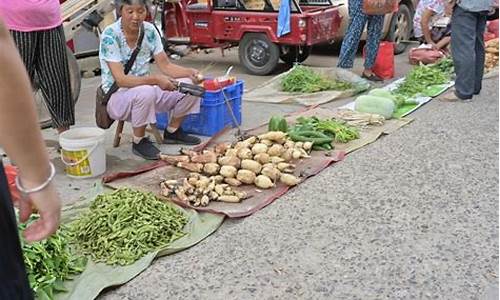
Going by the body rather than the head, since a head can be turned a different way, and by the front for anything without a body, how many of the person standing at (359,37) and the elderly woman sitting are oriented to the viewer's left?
0

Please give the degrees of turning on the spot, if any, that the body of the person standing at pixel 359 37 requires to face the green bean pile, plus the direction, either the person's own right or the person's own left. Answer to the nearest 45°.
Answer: approximately 45° to the person's own right

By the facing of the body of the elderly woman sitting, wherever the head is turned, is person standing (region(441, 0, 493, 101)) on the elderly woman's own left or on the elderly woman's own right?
on the elderly woman's own left

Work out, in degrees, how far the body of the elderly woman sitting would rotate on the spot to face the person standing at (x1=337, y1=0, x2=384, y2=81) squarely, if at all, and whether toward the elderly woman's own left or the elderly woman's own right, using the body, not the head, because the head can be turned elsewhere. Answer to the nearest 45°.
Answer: approximately 90° to the elderly woman's own left

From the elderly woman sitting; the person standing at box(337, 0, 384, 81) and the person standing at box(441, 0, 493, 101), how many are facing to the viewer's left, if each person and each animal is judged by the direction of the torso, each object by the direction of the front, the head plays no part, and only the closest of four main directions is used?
1

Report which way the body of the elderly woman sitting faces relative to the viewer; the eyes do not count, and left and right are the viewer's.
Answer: facing the viewer and to the right of the viewer

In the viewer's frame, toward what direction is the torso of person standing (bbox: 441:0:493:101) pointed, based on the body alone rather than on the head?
to the viewer's left

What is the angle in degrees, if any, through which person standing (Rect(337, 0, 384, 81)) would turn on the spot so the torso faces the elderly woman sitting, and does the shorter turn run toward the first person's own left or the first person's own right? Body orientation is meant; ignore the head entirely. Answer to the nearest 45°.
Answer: approximately 90° to the first person's own right

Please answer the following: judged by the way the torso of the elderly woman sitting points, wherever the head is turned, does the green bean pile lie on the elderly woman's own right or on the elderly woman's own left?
on the elderly woman's own right

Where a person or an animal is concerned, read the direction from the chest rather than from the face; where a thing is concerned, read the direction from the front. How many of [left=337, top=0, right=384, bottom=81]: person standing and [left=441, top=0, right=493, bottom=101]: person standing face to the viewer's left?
1
